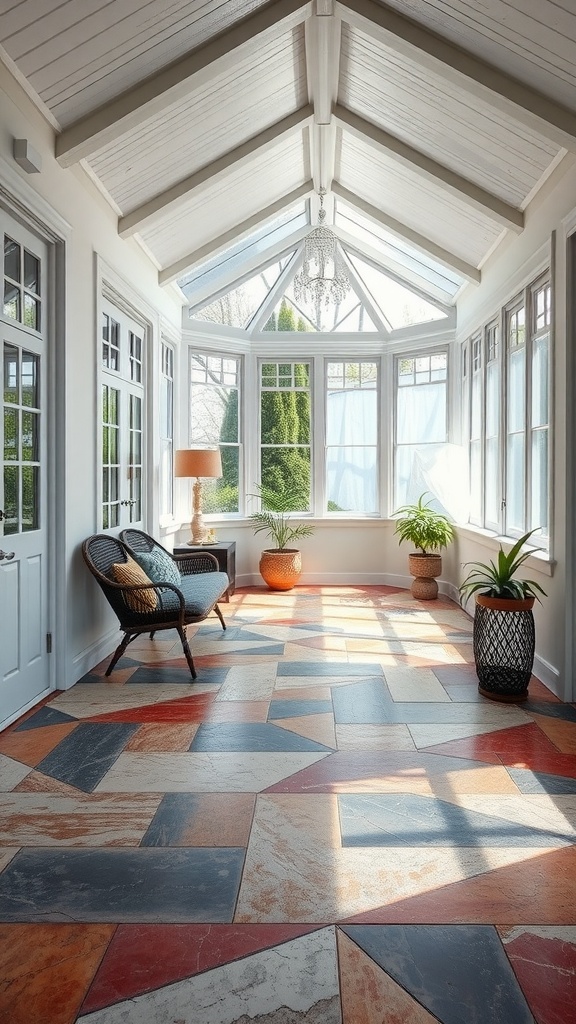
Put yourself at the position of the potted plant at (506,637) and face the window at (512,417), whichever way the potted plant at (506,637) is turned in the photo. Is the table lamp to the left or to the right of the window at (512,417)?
left

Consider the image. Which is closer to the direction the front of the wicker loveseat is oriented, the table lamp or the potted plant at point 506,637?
the potted plant

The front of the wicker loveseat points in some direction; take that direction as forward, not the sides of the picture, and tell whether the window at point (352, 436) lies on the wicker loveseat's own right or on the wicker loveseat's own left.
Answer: on the wicker loveseat's own left

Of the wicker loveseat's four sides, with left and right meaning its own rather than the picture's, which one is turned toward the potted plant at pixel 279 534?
left

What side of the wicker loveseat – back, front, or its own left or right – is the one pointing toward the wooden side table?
left

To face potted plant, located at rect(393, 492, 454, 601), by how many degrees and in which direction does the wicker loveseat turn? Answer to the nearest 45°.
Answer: approximately 45° to its left

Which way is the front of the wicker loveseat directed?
to the viewer's right

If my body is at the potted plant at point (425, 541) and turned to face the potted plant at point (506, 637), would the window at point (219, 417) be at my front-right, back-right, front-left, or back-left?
back-right

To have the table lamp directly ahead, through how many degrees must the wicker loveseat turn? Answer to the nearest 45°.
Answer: approximately 90° to its left

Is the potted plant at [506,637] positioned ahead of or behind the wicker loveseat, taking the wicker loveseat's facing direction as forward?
ahead
